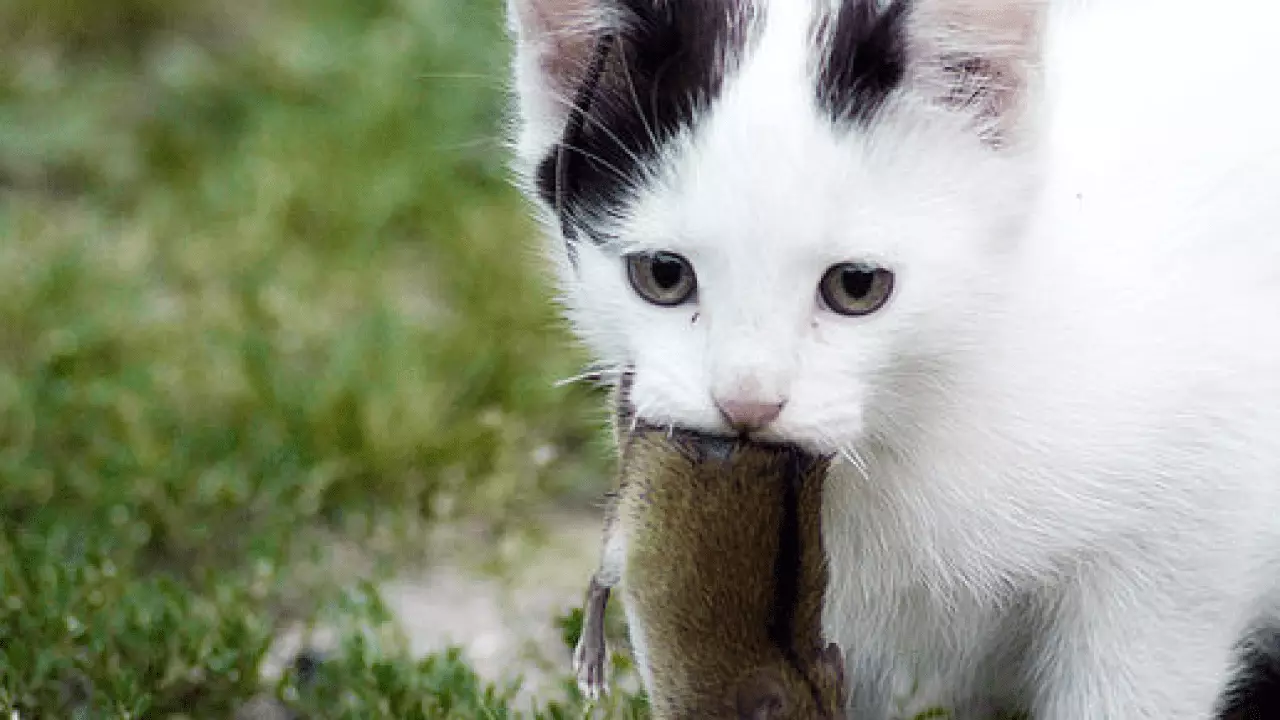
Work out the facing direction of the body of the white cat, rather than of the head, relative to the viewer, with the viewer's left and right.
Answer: facing the viewer and to the left of the viewer
